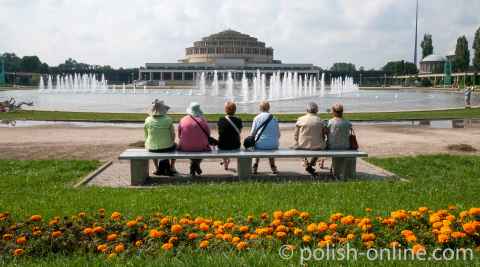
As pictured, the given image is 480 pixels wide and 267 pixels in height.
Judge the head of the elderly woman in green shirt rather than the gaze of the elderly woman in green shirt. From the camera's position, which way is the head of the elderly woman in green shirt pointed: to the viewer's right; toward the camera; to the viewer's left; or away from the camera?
away from the camera

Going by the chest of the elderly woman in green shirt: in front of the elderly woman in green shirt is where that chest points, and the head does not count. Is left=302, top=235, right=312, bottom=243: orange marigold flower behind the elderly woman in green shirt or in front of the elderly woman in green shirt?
behind

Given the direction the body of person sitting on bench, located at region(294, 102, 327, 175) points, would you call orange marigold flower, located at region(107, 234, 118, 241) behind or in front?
behind

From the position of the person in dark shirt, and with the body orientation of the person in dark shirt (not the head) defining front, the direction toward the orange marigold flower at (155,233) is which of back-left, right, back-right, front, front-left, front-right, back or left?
back

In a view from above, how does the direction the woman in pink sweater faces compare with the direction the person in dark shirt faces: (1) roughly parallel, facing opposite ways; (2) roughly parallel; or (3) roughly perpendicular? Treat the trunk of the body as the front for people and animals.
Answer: roughly parallel

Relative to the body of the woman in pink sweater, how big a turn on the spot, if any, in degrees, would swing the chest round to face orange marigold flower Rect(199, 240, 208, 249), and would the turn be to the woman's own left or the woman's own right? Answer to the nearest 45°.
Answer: approximately 180°

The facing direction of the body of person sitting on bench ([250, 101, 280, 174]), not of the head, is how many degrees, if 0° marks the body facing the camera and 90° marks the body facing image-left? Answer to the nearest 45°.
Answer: approximately 180°

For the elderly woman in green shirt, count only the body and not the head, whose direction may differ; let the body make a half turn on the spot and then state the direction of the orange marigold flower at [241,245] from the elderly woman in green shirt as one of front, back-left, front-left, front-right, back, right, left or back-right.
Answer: front

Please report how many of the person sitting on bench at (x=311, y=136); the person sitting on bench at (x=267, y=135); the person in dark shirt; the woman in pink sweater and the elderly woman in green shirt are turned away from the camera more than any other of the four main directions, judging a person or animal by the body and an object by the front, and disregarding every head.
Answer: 5

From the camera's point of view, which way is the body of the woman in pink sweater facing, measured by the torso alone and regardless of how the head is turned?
away from the camera

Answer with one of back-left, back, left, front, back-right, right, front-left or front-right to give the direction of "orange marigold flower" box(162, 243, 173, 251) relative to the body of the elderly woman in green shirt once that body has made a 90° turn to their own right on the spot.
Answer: right

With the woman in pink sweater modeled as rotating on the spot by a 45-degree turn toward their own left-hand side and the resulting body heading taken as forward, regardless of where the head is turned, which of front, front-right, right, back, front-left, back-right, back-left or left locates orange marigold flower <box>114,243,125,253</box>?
back-left

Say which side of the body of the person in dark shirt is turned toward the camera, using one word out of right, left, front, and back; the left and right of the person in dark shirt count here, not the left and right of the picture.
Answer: back

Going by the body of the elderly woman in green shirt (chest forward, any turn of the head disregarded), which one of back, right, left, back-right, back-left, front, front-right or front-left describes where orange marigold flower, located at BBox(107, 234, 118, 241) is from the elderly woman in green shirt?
back

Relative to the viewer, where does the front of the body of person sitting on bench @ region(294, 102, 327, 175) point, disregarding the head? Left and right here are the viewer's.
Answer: facing away from the viewer

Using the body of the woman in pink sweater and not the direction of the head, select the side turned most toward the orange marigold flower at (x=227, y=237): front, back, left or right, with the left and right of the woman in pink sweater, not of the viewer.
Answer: back

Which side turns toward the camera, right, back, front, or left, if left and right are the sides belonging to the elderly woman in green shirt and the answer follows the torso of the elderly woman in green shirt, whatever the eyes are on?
back

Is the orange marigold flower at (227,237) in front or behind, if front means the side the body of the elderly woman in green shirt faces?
behind
